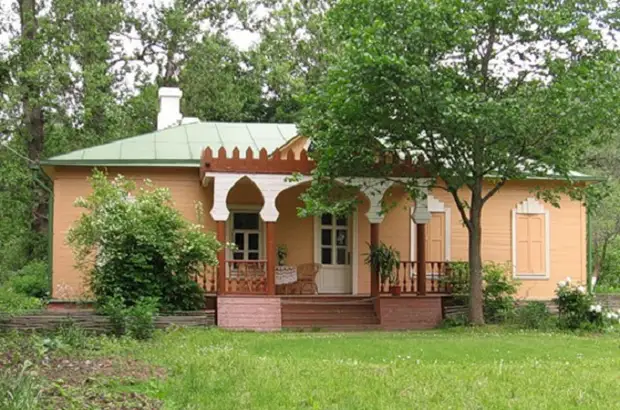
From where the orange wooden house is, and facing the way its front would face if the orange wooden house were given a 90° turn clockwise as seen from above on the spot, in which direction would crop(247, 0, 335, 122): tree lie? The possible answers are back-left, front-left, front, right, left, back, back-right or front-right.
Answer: right

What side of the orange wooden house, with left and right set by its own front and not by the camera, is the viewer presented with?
front

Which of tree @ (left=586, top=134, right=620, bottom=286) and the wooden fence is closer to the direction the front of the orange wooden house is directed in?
the wooden fence

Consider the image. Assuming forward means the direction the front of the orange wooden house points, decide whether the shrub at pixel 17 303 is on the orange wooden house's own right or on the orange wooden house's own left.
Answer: on the orange wooden house's own right

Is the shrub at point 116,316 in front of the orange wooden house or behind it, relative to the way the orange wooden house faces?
in front

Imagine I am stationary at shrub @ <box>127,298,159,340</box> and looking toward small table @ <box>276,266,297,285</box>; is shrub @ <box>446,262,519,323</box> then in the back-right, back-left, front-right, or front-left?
front-right

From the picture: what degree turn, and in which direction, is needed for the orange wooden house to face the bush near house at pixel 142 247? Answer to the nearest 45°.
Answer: approximately 45° to its right

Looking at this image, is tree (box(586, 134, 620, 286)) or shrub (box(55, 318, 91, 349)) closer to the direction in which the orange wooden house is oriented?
the shrub

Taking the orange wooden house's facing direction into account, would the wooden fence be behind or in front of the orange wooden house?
in front

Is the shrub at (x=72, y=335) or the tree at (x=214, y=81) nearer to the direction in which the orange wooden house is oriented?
the shrub
